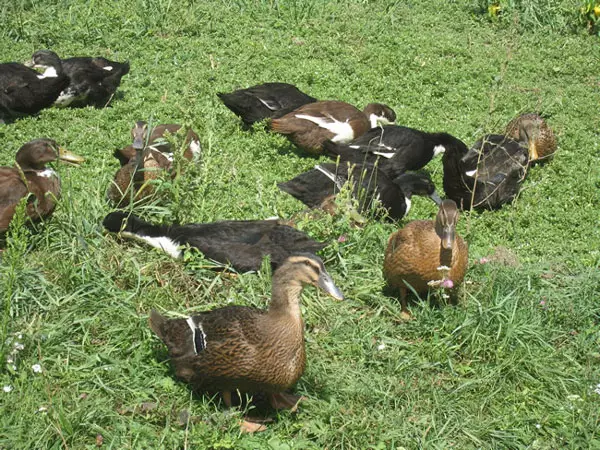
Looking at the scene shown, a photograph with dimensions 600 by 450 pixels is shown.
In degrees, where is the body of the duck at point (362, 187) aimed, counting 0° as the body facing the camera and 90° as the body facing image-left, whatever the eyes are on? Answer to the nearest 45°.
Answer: approximately 270°

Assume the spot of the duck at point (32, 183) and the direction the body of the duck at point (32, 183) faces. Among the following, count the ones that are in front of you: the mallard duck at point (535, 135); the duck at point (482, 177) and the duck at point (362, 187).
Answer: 3

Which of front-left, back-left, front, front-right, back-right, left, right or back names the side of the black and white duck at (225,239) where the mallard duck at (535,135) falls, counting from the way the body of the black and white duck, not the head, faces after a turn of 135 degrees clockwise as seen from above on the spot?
front

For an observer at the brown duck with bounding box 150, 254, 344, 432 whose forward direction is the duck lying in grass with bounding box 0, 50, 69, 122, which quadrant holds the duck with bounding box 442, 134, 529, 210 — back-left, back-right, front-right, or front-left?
front-right

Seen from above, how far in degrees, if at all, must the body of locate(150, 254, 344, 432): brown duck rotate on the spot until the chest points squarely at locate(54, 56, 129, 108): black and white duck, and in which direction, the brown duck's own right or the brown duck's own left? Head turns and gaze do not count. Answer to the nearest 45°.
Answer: approximately 90° to the brown duck's own left

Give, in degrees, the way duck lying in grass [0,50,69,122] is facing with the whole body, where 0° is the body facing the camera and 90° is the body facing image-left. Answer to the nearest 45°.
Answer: approximately 270°

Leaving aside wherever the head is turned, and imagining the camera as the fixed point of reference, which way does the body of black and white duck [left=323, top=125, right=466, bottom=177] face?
to the viewer's right

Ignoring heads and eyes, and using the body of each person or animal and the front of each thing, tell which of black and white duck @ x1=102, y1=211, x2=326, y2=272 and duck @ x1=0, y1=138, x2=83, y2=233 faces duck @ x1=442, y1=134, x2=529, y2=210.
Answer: duck @ x1=0, y1=138, x2=83, y2=233

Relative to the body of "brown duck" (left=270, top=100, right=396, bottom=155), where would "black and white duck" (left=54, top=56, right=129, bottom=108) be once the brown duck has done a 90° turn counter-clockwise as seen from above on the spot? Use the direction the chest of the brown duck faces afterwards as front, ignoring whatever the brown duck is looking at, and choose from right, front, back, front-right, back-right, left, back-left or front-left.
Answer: left

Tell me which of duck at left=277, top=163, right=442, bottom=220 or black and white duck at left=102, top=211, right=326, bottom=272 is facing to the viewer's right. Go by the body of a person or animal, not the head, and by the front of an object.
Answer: the duck

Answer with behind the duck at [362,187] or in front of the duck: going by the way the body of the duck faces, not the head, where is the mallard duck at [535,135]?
in front

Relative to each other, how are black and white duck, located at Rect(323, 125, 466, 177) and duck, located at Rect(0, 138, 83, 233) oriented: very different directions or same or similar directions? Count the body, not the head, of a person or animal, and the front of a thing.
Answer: same or similar directions

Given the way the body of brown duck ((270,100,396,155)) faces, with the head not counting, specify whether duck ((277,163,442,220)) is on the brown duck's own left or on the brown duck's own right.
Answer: on the brown duck's own right

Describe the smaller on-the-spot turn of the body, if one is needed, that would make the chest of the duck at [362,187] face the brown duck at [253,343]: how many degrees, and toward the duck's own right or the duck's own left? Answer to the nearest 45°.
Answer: approximately 90° to the duck's own right

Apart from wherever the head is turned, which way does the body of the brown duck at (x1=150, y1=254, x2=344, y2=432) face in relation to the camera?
to the viewer's right

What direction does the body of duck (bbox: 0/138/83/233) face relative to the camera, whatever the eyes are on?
to the viewer's right
